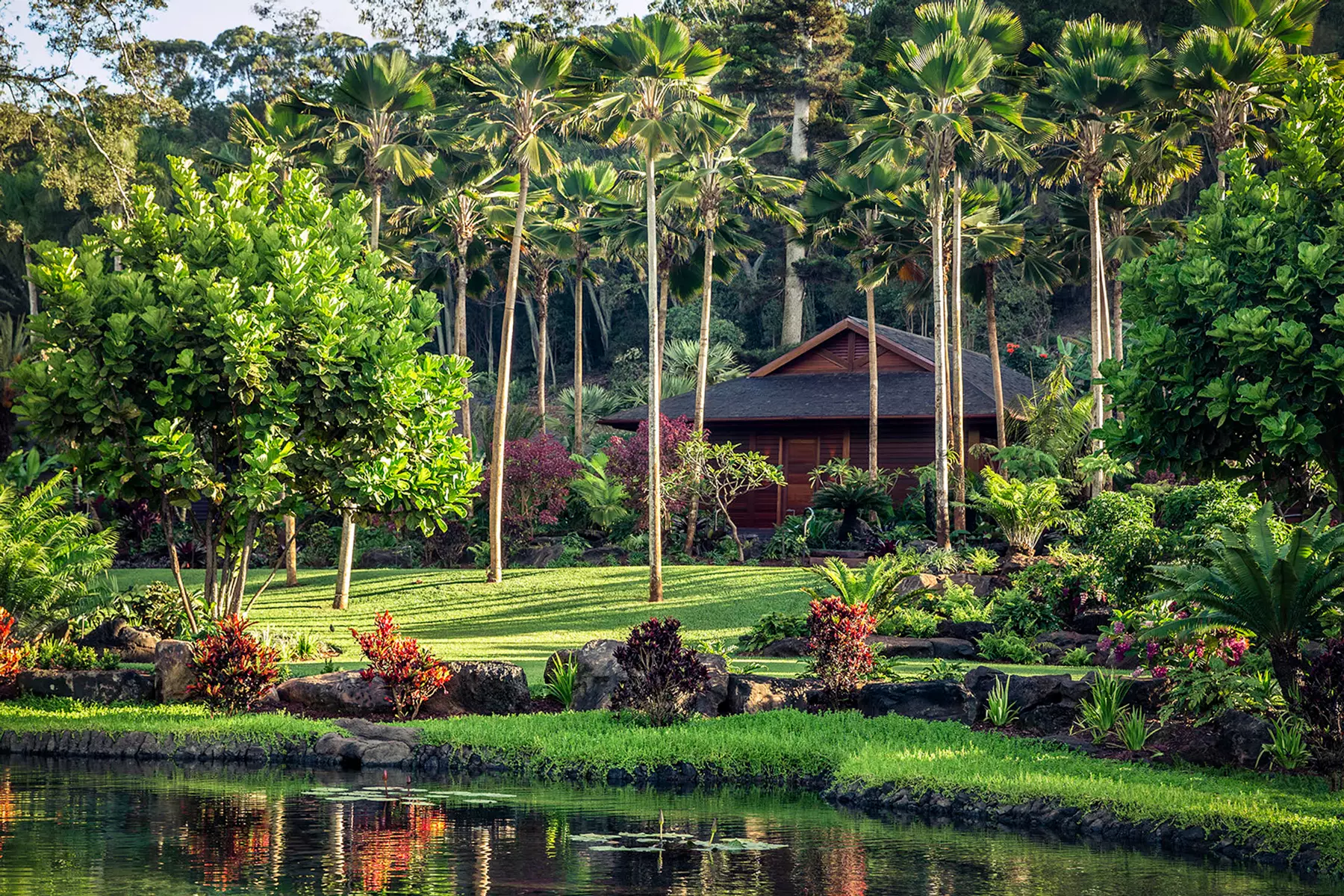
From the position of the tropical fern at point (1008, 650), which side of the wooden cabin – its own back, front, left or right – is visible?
front

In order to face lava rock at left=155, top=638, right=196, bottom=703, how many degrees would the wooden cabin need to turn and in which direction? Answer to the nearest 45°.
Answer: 0° — it already faces it

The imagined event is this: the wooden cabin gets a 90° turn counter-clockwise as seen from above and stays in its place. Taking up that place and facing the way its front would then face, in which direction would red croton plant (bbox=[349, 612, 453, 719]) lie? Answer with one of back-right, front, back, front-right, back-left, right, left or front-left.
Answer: right

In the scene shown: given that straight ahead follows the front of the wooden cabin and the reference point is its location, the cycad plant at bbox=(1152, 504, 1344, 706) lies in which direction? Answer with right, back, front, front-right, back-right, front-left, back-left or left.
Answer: front

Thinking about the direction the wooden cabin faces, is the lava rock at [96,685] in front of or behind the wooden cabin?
in front

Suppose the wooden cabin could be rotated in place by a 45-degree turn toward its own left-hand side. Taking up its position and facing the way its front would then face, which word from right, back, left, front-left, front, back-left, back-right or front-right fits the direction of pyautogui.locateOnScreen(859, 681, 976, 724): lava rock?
front-right

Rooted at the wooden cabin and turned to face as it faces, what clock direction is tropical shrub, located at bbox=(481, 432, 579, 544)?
The tropical shrub is roughly at 2 o'clock from the wooden cabin.

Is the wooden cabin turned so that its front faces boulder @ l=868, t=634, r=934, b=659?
yes

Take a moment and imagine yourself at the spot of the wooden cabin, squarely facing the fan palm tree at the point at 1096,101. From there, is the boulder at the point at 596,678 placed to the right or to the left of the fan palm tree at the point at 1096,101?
right

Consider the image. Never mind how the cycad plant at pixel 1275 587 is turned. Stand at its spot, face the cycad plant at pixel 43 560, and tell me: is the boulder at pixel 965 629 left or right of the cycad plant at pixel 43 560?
right

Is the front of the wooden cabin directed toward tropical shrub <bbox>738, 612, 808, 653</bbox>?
yes

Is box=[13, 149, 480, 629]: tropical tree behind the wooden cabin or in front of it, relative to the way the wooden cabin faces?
in front

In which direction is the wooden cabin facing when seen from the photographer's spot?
facing the viewer

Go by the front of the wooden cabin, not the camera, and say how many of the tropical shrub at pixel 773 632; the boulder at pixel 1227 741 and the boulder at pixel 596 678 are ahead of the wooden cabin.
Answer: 3

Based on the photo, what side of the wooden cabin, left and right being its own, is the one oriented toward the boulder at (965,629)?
front
